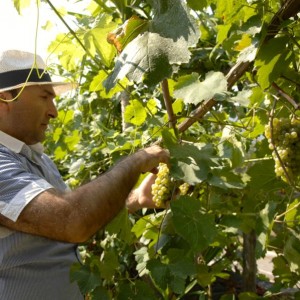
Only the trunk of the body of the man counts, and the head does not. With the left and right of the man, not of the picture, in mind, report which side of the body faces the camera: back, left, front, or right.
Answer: right

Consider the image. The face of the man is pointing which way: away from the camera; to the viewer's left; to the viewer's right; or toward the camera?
to the viewer's right
